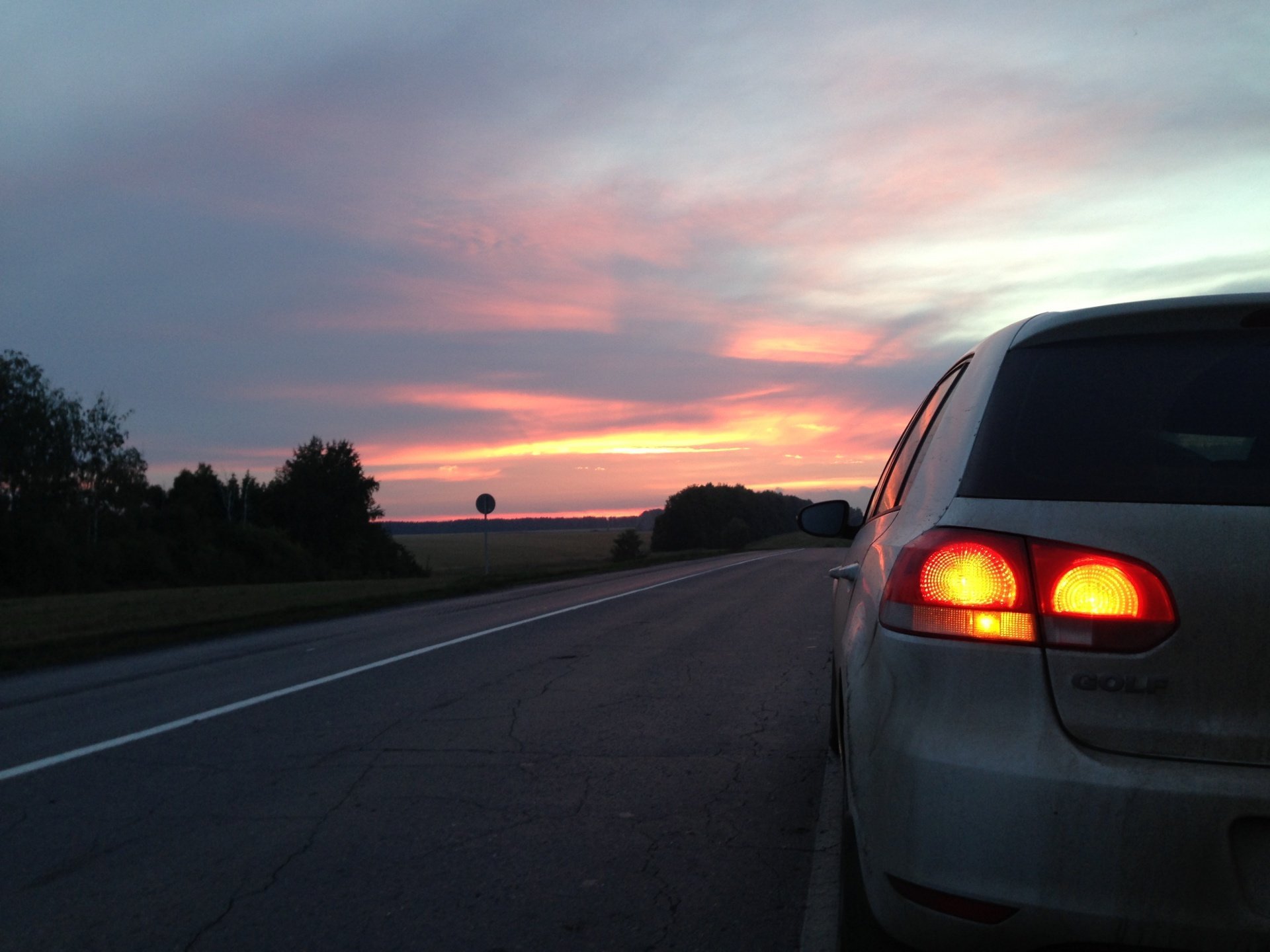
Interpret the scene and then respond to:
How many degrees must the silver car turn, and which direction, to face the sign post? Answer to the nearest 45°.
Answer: approximately 45° to its left

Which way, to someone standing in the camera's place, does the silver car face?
facing away from the viewer
